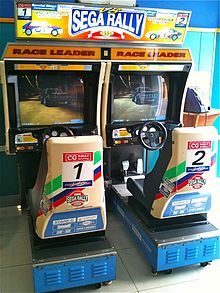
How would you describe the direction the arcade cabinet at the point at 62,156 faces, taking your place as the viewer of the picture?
facing the viewer
